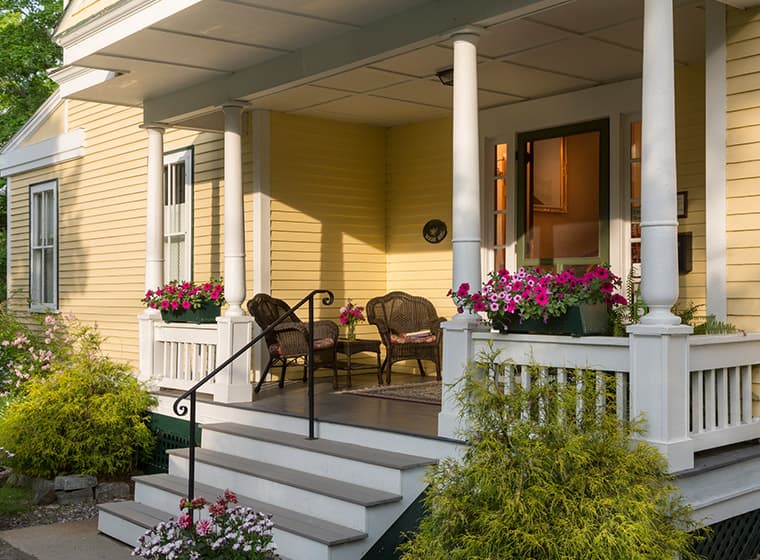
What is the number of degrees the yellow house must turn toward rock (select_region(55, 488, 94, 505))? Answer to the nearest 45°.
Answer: approximately 45° to its right

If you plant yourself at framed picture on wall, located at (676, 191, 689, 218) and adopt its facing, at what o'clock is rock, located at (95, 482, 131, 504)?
The rock is roughly at 1 o'clock from the framed picture on wall.

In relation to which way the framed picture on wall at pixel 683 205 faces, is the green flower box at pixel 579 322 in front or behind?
in front

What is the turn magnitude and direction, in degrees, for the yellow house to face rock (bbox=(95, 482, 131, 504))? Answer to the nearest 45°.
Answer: approximately 45° to its right

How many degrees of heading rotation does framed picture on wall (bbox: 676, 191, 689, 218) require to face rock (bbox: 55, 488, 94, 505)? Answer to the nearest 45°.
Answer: approximately 45° to its right

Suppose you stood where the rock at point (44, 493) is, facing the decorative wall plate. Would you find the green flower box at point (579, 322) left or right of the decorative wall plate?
right

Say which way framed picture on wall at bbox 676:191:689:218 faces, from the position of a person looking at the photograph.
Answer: facing the viewer and to the left of the viewer

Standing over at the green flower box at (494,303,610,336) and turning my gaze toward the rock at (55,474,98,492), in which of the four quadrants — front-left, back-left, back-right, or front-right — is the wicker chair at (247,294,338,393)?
front-right

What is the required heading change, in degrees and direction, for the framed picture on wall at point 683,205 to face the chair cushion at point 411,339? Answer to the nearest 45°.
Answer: approximately 45° to its right

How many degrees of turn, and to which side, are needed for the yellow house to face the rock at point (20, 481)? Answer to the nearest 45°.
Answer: approximately 45° to its right

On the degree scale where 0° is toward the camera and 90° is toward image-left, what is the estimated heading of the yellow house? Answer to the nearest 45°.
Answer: approximately 45°

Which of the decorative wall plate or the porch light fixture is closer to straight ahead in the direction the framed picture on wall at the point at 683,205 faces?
the porch light fixture

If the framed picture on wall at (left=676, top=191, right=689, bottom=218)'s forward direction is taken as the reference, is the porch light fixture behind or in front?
in front
